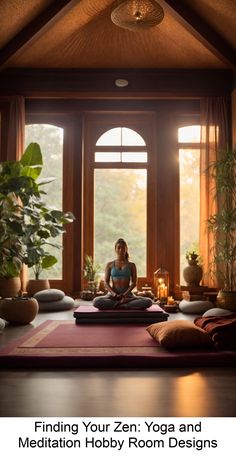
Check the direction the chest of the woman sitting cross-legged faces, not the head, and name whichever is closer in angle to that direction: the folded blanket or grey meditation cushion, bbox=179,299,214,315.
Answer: the folded blanket

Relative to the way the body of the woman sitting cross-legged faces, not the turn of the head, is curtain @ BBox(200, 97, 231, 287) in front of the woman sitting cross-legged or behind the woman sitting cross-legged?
behind

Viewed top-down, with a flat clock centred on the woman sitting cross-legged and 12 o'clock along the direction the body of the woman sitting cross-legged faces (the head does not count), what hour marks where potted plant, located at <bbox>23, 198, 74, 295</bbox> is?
The potted plant is roughly at 4 o'clock from the woman sitting cross-legged.

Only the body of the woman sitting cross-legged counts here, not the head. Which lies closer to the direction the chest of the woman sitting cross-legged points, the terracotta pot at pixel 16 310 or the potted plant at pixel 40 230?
the terracotta pot

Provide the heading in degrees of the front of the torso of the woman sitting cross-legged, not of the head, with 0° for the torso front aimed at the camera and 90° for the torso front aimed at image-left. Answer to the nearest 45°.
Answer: approximately 0°

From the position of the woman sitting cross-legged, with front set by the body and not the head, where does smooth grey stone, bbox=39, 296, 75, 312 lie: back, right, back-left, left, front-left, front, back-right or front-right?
back-right
